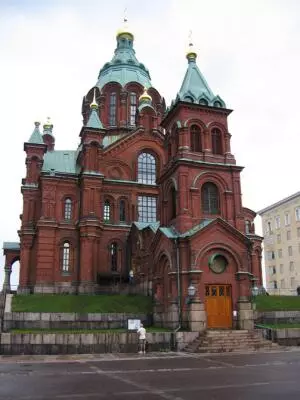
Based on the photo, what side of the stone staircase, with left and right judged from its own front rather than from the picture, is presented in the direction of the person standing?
right

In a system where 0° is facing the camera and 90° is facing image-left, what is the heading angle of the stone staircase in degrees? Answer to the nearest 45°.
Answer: approximately 0°

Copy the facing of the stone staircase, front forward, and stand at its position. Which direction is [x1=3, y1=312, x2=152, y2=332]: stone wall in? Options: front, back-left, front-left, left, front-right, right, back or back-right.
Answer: right

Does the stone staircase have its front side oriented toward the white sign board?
no

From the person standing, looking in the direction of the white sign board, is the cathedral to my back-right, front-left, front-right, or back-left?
front-right

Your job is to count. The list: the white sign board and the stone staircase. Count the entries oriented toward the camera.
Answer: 2

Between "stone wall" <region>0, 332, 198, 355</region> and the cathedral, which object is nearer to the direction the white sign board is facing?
the stone wall

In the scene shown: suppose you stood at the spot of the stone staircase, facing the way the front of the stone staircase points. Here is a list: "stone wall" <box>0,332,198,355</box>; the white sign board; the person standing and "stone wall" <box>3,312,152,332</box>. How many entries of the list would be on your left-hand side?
0

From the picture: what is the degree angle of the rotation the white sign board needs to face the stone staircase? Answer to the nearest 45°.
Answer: approximately 90° to its left

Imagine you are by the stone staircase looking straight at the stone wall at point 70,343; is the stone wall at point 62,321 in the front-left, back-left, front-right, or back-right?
front-right

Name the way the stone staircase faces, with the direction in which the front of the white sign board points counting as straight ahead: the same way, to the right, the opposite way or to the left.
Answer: the same way

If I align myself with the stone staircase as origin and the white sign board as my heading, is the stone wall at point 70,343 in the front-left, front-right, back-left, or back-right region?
front-left

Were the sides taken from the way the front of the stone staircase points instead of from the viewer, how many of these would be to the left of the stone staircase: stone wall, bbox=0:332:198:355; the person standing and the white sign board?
0

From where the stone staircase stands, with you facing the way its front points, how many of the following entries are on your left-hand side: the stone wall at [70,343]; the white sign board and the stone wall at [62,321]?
0

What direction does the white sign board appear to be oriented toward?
toward the camera
